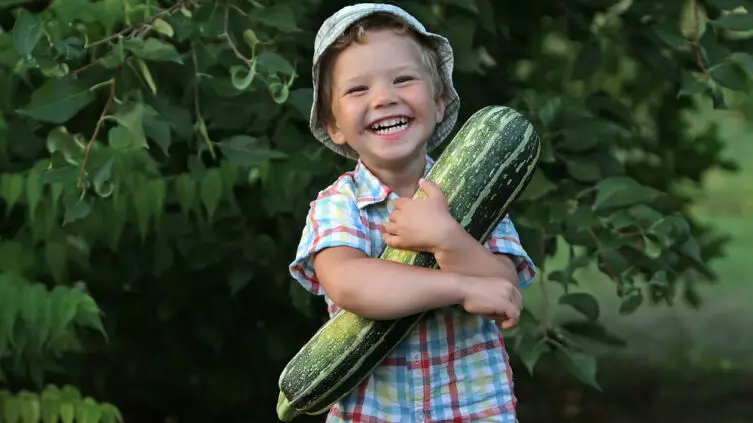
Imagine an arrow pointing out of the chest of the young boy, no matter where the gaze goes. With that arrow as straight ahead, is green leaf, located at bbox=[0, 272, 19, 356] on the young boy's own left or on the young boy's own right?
on the young boy's own right

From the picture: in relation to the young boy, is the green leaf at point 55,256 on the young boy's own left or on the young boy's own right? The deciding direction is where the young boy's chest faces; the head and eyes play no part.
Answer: on the young boy's own right

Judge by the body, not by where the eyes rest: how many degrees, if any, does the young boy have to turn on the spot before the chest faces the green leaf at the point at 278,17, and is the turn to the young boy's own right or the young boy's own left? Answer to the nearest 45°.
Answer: approximately 135° to the young boy's own right

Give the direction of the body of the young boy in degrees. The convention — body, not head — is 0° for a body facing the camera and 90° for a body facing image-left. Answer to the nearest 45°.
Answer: approximately 0°

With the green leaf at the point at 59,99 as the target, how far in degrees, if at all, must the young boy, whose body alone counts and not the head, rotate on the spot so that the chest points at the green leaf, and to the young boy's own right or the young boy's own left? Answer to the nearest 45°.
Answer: approximately 135° to the young boy's own right

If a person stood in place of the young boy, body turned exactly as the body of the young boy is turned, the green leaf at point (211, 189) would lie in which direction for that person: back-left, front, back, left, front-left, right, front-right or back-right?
back-right

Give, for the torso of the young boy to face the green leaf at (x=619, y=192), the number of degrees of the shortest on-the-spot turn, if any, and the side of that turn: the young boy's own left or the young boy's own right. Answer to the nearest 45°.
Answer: approximately 135° to the young boy's own left

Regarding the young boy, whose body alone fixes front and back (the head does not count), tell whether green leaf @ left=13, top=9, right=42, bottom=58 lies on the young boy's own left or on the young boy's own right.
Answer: on the young boy's own right

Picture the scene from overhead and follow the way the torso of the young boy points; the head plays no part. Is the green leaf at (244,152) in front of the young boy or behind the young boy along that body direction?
behind
